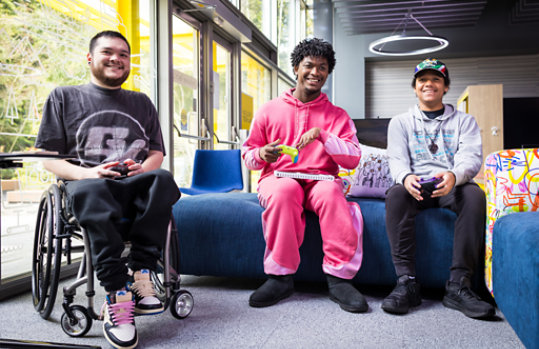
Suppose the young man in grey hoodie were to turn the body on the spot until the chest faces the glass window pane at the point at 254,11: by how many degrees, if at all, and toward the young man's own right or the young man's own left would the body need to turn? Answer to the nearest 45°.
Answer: approximately 135° to the young man's own right

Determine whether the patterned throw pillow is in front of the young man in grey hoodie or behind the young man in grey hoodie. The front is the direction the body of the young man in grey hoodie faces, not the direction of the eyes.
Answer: behind

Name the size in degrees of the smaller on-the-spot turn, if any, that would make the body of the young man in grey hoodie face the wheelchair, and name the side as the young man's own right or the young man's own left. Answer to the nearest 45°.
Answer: approximately 45° to the young man's own right

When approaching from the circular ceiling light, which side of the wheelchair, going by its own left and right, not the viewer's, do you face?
left

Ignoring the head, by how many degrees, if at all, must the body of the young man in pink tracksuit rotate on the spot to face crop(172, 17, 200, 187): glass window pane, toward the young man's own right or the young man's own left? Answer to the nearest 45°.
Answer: approximately 135° to the young man's own right

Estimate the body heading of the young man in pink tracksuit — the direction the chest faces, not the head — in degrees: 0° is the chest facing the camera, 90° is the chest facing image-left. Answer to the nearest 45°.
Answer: approximately 0°

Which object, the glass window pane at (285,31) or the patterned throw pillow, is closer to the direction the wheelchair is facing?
the patterned throw pillow

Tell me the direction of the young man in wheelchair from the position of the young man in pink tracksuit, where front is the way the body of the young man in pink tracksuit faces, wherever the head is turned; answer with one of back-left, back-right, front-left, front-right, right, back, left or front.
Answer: front-right

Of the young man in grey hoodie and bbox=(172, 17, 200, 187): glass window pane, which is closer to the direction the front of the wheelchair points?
the young man in grey hoodie

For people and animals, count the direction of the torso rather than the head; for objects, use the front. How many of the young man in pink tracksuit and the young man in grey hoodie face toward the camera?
2

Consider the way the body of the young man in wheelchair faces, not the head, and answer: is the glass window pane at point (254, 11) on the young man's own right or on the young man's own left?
on the young man's own left

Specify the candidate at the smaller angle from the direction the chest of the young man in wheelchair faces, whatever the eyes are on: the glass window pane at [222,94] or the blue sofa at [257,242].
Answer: the blue sofa
